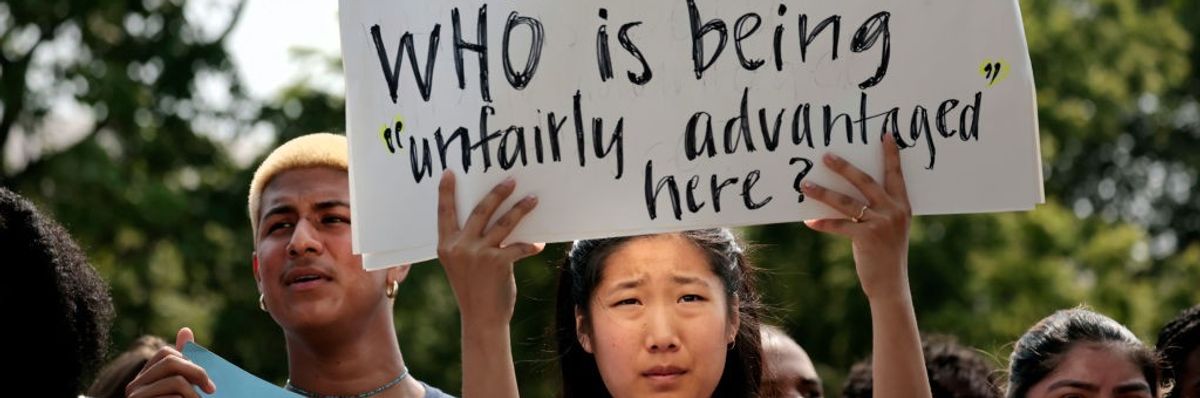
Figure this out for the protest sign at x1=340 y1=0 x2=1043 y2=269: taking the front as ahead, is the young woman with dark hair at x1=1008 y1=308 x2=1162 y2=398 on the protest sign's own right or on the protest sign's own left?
on the protest sign's own left

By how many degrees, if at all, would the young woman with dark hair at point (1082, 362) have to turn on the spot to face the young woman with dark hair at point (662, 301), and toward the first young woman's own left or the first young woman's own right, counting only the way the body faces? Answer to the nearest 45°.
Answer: approximately 45° to the first young woman's own right

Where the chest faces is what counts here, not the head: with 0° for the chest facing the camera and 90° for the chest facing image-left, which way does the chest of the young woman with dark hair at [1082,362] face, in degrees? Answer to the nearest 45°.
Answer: approximately 0°

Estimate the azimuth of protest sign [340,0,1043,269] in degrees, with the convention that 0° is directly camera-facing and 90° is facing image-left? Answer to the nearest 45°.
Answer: approximately 0°

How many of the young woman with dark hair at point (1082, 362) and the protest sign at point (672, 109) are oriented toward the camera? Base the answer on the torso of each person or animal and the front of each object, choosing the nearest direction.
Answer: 2
